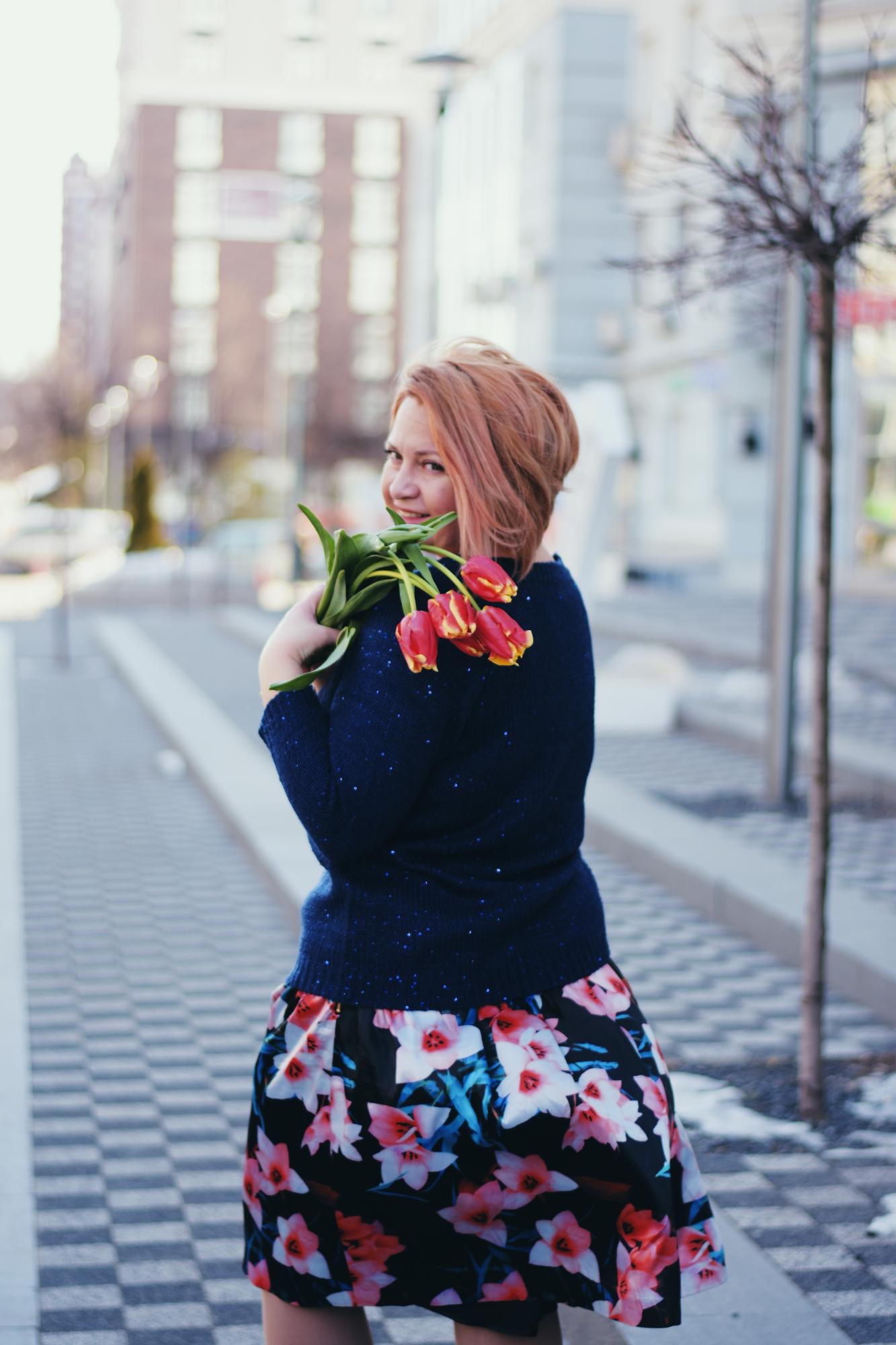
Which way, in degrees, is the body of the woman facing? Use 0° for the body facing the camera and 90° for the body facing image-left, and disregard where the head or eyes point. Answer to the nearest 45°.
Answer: approximately 135°

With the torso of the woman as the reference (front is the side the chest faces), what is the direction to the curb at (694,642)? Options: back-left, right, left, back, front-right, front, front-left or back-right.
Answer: front-right

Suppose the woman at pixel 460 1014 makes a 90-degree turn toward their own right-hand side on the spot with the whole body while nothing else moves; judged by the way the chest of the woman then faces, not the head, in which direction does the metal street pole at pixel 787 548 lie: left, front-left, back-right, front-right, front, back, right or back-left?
front-left

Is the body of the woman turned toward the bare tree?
no

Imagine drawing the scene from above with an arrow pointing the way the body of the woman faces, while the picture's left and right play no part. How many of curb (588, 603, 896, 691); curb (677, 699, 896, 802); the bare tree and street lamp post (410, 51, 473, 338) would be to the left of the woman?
0

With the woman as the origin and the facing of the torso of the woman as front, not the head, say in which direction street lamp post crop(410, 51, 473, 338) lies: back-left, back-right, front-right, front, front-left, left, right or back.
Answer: front-right

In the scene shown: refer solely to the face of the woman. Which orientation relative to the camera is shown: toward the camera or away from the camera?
toward the camera

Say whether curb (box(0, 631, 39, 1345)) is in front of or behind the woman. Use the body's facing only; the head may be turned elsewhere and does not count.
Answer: in front
